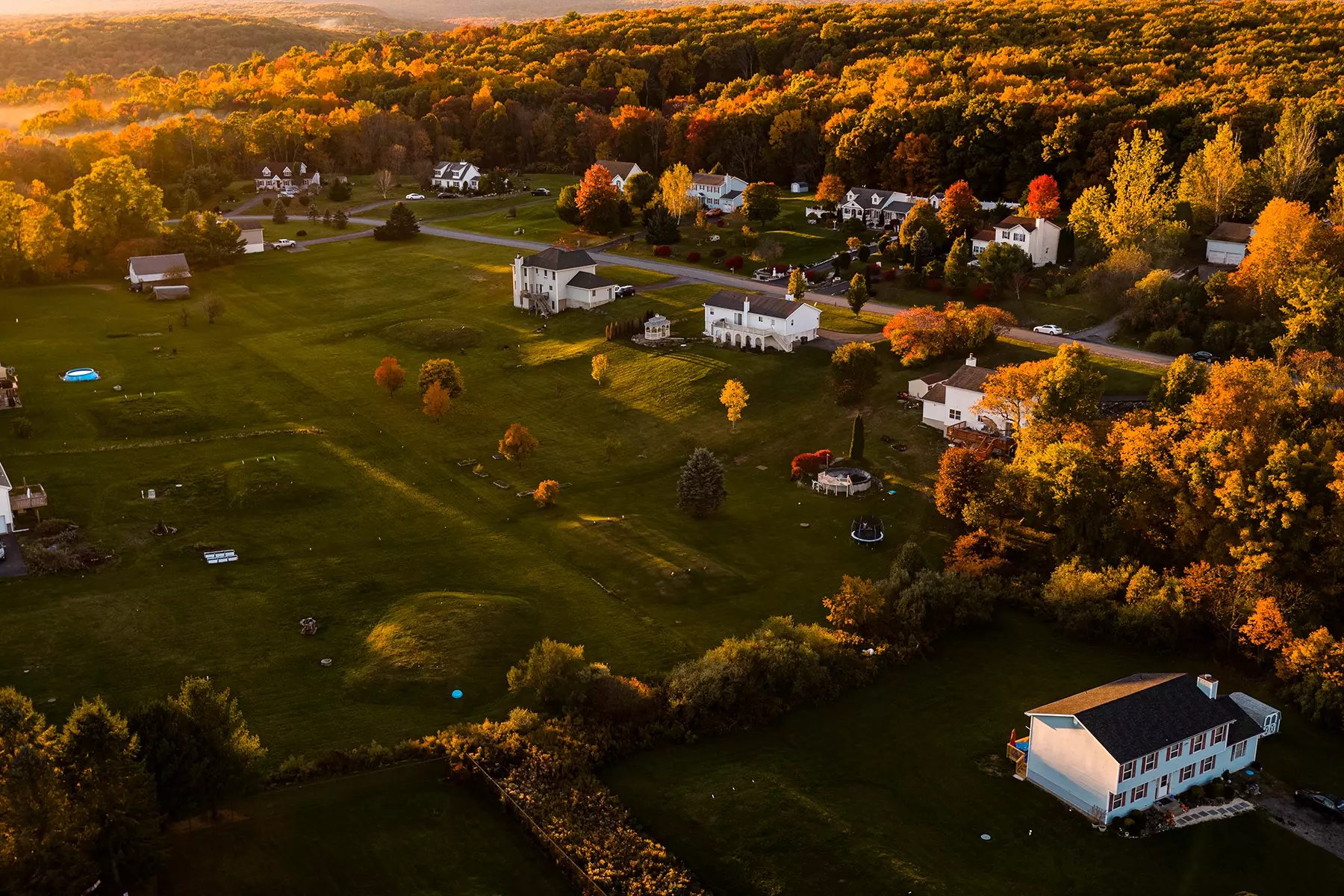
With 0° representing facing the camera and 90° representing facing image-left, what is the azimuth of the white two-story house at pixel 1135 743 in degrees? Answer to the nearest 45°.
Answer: approximately 315°

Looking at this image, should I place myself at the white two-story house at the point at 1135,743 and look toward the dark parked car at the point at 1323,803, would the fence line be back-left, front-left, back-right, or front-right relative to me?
back-right

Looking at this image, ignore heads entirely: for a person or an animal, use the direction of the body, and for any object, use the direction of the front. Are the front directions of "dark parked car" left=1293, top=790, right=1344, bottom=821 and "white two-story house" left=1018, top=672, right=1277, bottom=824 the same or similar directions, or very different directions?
very different directions

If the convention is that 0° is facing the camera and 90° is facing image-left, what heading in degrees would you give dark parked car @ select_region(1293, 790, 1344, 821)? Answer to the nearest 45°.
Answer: approximately 135°

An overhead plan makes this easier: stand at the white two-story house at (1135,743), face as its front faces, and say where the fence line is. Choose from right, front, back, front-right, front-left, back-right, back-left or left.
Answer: right

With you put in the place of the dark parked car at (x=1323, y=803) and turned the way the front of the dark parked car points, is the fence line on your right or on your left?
on your left

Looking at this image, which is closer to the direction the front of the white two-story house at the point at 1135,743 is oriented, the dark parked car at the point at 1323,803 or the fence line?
the dark parked car
